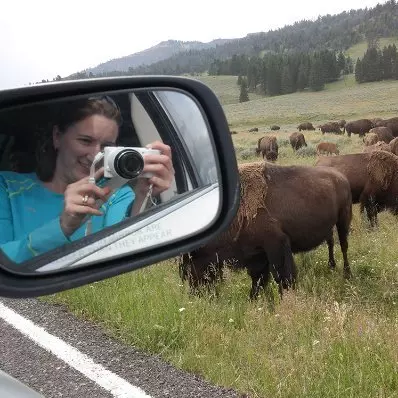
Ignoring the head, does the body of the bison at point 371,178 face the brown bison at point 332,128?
no

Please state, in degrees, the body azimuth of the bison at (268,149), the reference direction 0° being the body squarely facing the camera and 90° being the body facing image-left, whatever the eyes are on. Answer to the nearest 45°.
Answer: approximately 315°

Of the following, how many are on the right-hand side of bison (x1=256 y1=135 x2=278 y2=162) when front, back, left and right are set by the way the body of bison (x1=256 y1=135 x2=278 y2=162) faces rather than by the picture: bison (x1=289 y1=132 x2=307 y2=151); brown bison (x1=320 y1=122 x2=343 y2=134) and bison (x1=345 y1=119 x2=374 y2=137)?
0

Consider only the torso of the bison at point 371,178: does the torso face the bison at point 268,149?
no

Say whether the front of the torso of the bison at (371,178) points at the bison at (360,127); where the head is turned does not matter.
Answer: no

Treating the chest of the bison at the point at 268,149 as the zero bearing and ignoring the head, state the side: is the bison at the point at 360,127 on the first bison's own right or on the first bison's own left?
on the first bison's own left

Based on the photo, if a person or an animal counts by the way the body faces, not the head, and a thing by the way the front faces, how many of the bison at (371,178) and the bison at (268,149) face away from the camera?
0

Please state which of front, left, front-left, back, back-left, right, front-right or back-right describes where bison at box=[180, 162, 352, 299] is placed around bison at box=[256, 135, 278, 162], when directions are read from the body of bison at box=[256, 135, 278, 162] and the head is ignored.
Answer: front-right
